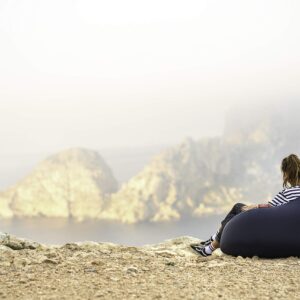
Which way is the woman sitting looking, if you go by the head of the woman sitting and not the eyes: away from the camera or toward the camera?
away from the camera

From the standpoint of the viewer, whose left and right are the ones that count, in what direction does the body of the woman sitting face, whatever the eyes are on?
facing away from the viewer and to the left of the viewer

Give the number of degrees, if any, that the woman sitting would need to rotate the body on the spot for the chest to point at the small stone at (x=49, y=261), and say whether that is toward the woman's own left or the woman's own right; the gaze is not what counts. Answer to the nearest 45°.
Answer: approximately 90° to the woman's own left
